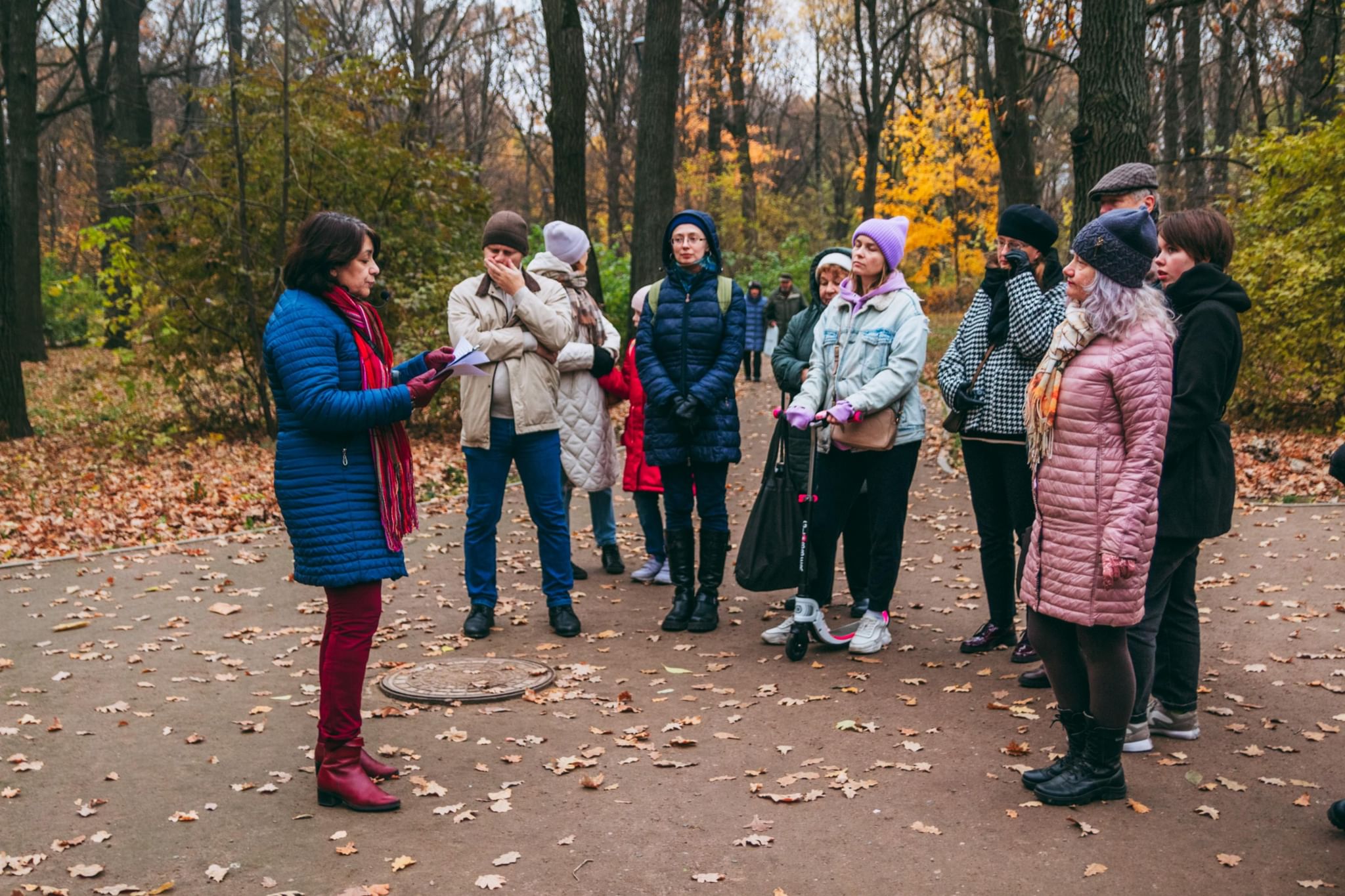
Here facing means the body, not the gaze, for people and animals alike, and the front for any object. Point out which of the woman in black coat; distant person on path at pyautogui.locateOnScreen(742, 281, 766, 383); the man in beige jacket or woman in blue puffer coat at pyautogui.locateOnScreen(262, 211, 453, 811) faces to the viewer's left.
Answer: the woman in black coat

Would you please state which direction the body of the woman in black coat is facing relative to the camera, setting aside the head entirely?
to the viewer's left

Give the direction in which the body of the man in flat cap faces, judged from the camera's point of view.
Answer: to the viewer's left

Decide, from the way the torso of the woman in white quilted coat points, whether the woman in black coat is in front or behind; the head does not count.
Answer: in front

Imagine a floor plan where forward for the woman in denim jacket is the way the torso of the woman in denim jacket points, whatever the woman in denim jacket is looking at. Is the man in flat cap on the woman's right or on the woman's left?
on the woman's left

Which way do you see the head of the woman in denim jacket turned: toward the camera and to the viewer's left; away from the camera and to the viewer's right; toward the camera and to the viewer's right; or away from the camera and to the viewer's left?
toward the camera and to the viewer's left

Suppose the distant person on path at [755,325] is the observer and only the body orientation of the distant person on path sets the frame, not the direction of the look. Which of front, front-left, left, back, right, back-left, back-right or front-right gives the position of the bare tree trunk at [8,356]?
front-right

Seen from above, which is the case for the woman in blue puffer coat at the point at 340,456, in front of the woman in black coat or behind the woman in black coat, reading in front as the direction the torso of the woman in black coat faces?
in front

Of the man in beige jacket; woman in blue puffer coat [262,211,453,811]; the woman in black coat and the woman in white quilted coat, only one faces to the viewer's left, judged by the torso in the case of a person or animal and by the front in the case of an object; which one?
the woman in black coat

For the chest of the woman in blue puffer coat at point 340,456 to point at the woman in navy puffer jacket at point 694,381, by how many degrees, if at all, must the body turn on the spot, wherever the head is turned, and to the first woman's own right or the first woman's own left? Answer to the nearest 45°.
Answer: approximately 45° to the first woman's own left

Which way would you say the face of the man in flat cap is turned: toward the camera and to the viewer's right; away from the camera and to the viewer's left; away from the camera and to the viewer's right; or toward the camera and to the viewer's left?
toward the camera and to the viewer's left

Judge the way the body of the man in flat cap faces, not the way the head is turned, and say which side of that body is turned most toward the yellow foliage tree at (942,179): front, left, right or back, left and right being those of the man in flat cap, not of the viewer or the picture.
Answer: right

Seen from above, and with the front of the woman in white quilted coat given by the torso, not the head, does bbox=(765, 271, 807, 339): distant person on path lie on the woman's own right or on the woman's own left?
on the woman's own left

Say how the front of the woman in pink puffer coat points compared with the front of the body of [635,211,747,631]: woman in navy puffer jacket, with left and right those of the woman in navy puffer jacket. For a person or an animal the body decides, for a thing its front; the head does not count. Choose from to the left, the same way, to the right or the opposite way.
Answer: to the right

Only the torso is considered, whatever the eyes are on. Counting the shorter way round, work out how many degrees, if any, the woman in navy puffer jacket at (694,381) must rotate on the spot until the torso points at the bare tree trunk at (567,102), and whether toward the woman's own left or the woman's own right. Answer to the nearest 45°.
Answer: approximately 180°

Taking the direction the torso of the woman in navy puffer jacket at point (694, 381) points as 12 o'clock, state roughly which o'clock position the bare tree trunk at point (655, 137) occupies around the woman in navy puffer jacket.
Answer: The bare tree trunk is roughly at 6 o'clock from the woman in navy puffer jacket.
